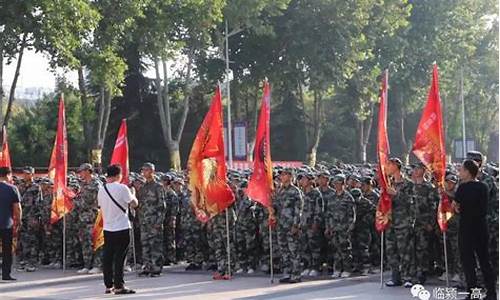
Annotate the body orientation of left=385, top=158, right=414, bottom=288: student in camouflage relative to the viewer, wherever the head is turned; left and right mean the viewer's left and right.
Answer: facing the viewer and to the left of the viewer

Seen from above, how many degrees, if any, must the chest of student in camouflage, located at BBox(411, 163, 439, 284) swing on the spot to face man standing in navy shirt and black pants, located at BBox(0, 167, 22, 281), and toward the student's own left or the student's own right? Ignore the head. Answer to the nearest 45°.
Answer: approximately 45° to the student's own right

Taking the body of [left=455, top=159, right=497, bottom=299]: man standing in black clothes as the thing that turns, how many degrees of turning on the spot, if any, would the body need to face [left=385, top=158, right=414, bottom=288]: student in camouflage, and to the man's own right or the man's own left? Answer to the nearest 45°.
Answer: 0° — they already face them

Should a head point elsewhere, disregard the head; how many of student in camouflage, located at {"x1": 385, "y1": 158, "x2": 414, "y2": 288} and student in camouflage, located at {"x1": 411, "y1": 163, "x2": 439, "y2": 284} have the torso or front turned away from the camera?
0

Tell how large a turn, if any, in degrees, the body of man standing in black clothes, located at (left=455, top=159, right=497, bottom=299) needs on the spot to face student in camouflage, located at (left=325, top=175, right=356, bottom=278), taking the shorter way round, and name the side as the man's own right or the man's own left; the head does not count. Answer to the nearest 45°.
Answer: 0° — they already face them

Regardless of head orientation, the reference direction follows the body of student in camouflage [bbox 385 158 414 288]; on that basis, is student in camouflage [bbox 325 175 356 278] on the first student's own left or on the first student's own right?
on the first student's own right

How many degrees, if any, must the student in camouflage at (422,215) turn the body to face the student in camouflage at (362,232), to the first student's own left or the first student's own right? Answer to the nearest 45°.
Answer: approximately 90° to the first student's own right
